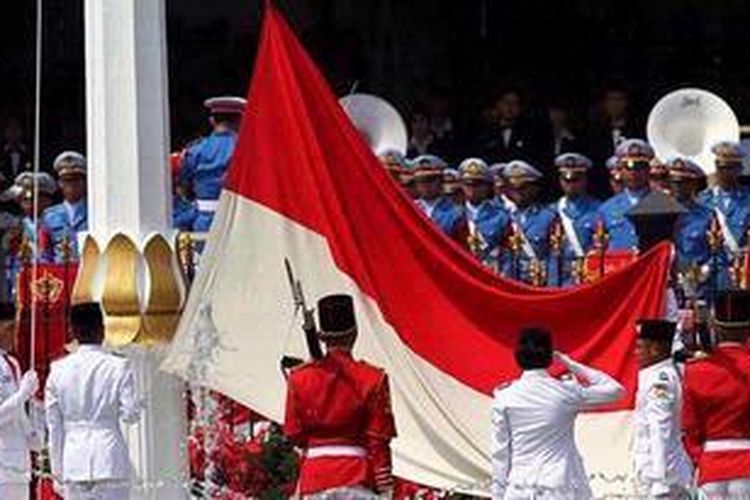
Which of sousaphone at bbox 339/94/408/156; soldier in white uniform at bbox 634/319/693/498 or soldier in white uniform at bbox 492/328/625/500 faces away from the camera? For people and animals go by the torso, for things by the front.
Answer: soldier in white uniform at bbox 492/328/625/500

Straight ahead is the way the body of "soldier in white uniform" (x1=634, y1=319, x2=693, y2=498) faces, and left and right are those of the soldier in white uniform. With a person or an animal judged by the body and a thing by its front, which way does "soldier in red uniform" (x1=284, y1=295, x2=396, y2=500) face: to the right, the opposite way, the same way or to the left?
to the right

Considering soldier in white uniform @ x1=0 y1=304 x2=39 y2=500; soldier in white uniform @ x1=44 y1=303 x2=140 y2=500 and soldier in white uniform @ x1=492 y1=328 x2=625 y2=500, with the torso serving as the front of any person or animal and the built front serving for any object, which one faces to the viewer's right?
soldier in white uniform @ x1=0 y1=304 x2=39 y2=500

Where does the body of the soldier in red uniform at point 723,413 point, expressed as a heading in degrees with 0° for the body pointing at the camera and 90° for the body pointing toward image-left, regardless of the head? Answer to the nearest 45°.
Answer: approximately 180°

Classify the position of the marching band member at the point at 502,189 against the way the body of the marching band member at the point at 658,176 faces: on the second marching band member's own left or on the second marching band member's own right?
on the second marching band member's own right

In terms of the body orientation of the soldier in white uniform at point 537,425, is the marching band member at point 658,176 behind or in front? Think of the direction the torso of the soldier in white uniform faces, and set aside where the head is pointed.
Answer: in front

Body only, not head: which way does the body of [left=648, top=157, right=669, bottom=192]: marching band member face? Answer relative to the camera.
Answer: toward the camera

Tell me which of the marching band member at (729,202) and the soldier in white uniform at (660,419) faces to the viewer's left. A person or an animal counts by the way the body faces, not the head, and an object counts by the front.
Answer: the soldier in white uniform

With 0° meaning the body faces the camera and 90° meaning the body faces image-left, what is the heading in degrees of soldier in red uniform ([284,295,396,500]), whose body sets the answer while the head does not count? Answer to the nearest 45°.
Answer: approximately 180°

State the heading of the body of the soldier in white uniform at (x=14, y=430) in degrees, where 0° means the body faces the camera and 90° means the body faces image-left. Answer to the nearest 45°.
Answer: approximately 270°

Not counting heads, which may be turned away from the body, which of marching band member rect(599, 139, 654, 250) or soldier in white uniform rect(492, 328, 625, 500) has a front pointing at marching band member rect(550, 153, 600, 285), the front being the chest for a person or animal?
the soldier in white uniform
